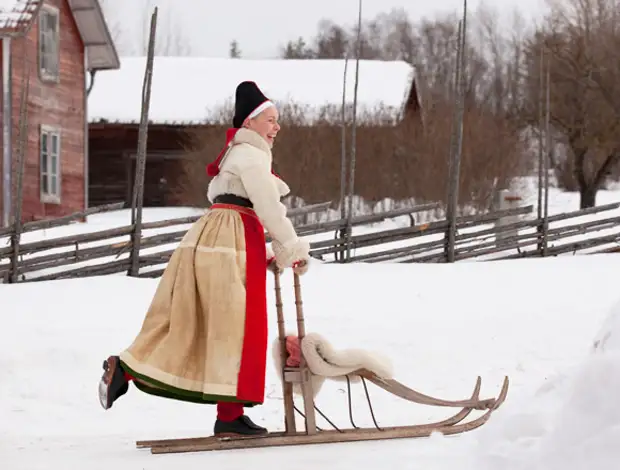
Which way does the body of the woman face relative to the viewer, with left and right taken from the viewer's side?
facing to the right of the viewer

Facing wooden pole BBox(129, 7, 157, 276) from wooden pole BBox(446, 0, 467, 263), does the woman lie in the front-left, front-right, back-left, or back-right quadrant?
front-left

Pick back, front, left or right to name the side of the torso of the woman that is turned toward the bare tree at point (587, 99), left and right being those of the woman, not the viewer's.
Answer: left

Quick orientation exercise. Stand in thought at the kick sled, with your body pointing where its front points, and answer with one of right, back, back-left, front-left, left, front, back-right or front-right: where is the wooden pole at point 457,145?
left

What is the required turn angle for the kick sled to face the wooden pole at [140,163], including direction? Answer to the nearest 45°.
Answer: approximately 90° to its left

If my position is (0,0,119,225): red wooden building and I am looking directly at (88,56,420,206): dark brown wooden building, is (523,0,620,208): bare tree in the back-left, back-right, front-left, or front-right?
front-right

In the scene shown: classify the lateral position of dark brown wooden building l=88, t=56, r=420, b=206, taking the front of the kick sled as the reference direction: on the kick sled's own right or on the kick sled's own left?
on the kick sled's own left

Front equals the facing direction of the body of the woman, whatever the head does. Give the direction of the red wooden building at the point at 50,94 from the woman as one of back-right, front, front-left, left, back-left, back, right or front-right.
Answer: left

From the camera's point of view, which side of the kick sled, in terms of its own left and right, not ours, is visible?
right

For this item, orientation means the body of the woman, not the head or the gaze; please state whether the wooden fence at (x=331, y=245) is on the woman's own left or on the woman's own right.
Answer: on the woman's own left

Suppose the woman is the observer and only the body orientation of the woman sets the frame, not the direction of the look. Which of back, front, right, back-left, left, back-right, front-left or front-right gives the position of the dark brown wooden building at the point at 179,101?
left

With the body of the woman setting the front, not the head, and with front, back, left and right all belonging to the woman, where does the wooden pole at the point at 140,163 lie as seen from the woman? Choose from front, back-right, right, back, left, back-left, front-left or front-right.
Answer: left

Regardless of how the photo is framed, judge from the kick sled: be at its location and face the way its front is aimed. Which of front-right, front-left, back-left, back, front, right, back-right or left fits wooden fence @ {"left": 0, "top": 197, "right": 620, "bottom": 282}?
left
